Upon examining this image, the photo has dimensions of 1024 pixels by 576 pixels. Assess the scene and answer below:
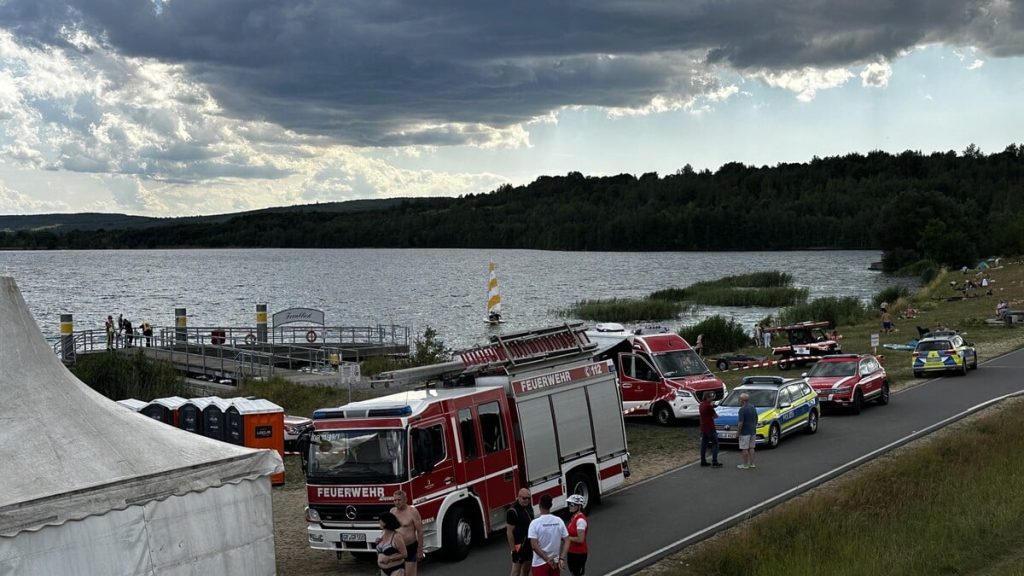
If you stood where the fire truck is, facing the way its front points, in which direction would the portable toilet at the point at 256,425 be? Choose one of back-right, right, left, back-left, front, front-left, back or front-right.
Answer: right

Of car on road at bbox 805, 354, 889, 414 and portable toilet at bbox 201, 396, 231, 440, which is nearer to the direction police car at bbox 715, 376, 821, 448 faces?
the portable toilet

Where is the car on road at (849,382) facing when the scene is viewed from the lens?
facing the viewer and to the left of the viewer

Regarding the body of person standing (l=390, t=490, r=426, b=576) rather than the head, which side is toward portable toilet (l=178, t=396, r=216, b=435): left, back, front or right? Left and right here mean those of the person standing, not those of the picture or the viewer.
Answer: right

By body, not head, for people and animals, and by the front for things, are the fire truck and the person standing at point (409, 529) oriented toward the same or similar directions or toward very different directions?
same or similar directions

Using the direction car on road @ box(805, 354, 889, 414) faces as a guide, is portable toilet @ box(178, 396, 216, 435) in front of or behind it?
in front

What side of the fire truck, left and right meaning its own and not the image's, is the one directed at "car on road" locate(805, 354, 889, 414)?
back

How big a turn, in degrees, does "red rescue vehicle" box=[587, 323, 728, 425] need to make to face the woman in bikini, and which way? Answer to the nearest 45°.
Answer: approximately 45° to its right

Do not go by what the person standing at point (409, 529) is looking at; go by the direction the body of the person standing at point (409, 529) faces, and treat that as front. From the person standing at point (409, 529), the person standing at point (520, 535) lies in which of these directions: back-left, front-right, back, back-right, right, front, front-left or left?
back-left

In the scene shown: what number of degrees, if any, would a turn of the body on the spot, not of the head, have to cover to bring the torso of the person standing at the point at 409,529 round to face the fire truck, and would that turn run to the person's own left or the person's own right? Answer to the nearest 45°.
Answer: approximately 135° to the person's own right

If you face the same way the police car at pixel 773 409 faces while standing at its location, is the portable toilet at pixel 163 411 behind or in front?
in front

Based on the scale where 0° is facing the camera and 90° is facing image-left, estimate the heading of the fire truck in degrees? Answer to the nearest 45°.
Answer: approximately 45°

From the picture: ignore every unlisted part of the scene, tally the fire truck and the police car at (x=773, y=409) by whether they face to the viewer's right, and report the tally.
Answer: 0

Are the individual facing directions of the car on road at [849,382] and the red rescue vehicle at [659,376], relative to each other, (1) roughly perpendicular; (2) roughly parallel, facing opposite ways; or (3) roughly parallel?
roughly perpendicular

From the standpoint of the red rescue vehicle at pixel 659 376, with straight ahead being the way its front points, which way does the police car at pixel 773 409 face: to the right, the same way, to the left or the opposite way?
to the right

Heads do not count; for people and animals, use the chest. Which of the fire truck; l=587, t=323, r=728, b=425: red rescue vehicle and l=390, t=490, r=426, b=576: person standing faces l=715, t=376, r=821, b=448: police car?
the red rescue vehicle

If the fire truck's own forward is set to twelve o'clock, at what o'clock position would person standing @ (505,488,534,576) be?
The person standing is roughly at 10 o'clock from the fire truck.
